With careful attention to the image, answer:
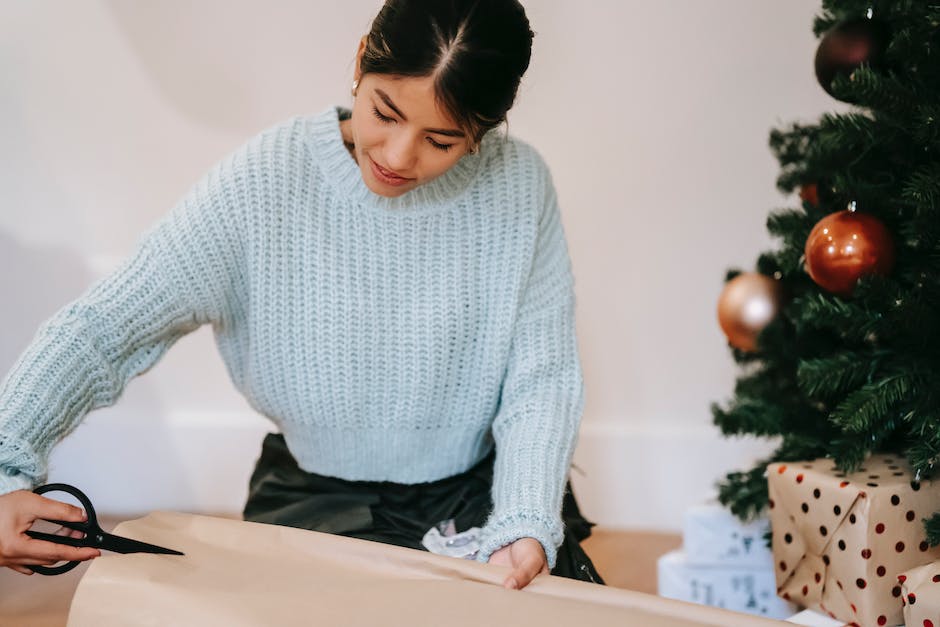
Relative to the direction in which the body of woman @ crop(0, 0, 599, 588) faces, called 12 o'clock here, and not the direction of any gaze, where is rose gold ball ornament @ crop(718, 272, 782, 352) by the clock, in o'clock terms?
The rose gold ball ornament is roughly at 8 o'clock from the woman.

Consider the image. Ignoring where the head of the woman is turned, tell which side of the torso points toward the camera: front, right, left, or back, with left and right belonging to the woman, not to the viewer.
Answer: front

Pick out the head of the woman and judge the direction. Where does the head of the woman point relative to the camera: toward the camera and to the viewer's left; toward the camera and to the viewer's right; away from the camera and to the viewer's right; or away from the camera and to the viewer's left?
toward the camera and to the viewer's left

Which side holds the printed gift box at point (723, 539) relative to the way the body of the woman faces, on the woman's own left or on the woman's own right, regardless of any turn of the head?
on the woman's own left
